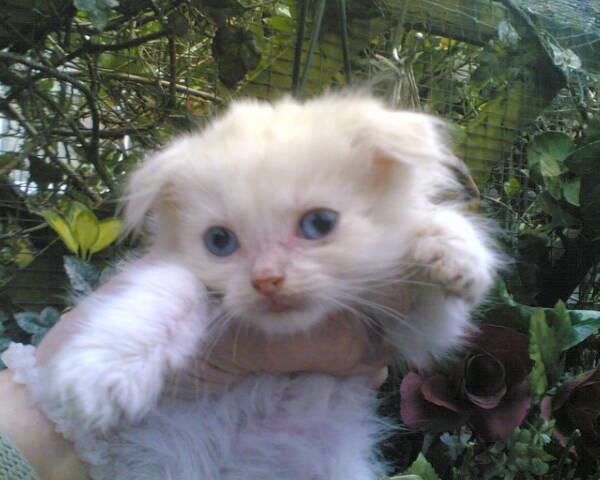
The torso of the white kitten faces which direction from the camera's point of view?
toward the camera

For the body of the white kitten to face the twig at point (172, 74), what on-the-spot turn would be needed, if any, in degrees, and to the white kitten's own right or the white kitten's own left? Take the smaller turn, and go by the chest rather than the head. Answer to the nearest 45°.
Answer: approximately 180°

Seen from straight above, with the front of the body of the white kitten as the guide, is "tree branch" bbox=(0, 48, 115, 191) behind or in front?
behind

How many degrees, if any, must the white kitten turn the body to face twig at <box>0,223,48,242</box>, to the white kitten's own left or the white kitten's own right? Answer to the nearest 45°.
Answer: approximately 135° to the white kitten's own right

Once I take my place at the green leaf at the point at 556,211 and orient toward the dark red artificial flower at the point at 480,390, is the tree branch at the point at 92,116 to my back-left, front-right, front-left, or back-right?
front-right

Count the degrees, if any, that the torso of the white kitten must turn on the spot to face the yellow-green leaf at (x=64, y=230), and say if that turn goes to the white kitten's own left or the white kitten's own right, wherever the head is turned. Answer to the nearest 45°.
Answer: approximately 135° to the white kitten's own right

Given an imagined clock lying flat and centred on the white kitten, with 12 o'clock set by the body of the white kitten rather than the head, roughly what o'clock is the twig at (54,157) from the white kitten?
The twig is roughly at 5 o'clock from the white kitten.

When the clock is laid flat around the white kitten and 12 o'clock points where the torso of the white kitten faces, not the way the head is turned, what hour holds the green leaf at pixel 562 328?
The green leaf is roughly at 8 o'clock from the white kitten.

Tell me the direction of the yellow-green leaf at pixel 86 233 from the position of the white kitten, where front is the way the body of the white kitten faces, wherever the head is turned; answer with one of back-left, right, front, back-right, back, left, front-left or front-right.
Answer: back-right

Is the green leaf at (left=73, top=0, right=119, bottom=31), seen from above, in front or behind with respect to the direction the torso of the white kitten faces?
behind

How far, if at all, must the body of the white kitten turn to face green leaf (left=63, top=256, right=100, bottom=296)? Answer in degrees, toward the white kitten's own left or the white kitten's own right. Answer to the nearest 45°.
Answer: approximately 135° to the white kitten's own right

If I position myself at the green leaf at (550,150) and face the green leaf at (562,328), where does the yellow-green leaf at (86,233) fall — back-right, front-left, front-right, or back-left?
front-right

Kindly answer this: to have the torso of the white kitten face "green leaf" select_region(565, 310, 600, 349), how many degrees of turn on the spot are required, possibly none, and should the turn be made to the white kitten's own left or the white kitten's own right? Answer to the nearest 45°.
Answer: approximately 135° to the white kitten's own left

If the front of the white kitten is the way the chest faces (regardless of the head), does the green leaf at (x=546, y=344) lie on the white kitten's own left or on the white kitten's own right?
on the white kitten's own left

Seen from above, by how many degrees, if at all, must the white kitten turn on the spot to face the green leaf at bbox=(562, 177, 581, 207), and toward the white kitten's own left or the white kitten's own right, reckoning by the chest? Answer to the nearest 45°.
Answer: approximately 135° to the white kitten's own left

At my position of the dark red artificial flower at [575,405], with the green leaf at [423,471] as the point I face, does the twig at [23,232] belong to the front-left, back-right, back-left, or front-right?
front-right
